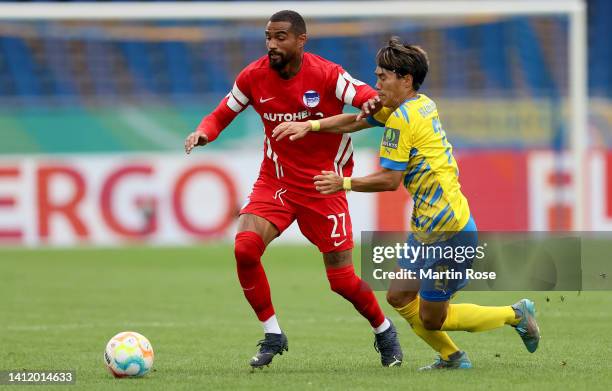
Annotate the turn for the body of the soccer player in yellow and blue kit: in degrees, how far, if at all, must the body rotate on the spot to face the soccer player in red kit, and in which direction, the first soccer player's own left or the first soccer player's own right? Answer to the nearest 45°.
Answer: approximately 45° to the first soccer player's own right

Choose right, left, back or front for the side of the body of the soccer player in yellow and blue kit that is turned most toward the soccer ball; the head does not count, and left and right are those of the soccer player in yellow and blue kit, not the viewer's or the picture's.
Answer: front

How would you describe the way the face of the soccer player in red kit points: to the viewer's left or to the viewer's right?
to the viewer's left

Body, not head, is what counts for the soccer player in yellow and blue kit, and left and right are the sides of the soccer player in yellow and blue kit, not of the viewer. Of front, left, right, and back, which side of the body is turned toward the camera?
left
